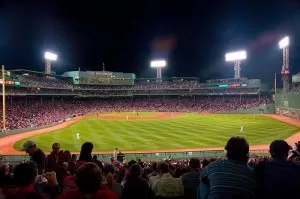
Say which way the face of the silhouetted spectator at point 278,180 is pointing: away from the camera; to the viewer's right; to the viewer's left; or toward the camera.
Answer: away from the camera

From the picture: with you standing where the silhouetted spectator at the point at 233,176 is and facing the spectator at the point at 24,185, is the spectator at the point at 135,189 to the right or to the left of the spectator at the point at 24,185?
right

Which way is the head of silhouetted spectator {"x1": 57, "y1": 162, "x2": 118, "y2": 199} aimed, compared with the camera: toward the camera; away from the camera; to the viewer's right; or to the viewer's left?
away from the camera

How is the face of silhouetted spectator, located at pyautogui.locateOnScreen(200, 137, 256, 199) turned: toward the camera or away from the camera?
away from the camera

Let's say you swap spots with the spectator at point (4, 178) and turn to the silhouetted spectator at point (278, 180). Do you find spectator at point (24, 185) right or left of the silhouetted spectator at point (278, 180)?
right

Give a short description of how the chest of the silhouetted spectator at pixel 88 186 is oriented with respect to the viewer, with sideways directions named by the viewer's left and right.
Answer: facing away from the viewer

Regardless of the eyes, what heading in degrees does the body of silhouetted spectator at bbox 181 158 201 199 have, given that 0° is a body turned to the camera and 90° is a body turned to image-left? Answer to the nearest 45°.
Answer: approximately 180°

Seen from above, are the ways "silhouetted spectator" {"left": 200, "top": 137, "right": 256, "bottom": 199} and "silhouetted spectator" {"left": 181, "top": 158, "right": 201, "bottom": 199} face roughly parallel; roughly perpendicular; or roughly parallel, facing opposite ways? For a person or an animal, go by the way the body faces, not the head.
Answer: roughly parallel

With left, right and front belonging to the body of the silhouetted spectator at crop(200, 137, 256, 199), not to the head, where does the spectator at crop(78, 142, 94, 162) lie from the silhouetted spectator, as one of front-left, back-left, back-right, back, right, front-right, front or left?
front-left

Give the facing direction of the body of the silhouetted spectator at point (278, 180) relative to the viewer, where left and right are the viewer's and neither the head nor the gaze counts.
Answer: facing away from the viewer

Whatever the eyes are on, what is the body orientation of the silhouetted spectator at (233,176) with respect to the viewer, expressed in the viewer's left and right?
facing away from the viewer

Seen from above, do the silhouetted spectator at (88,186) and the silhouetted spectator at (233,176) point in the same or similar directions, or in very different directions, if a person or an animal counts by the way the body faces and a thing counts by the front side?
same or similar directions

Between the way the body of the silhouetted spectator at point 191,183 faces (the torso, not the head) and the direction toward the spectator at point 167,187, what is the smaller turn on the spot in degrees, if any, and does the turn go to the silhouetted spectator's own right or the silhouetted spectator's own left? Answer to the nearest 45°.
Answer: approximately 90° to the silhouetted spectator's own left

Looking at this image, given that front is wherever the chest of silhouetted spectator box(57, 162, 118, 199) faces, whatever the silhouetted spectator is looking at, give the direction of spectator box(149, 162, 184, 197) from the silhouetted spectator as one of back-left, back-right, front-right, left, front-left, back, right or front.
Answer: front-right

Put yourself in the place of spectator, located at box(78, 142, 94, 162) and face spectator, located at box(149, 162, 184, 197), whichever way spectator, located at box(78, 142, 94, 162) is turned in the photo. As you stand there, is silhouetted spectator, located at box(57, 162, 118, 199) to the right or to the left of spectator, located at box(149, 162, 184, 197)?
right

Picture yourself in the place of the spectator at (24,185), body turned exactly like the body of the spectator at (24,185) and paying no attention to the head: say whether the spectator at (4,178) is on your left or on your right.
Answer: on your left

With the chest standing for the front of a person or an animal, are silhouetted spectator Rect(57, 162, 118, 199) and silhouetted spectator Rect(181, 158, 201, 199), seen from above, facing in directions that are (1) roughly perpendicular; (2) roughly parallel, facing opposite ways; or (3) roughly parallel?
roughly parallel
